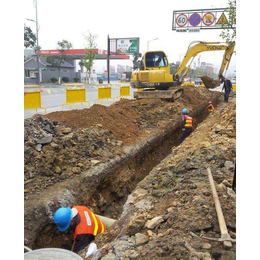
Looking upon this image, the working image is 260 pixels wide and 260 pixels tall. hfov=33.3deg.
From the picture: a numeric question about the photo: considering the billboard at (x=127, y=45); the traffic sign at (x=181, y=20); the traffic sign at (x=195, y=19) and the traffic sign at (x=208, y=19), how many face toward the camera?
4

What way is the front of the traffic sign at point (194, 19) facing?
toward the camera

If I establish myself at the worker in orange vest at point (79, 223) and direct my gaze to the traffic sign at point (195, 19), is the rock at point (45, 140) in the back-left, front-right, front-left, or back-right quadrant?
front-left

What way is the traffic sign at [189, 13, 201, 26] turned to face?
toward the camera

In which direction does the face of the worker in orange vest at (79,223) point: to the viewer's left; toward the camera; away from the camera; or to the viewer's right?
to the viewer's left

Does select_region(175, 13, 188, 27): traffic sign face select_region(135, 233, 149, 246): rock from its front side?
yes

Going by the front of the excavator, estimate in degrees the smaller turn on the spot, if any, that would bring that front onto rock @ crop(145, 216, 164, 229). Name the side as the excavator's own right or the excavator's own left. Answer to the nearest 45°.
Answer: approximately 90° to the excavator's own right

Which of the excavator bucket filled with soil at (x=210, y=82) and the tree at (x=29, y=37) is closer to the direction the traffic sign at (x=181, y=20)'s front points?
the excavator bucket filled with soil

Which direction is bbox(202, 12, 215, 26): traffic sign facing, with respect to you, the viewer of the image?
facing the viewer

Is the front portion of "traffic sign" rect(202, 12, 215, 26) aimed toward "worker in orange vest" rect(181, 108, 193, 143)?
yes

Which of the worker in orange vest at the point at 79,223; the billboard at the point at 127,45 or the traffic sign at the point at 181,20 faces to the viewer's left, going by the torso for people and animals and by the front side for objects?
the worker in orange vest

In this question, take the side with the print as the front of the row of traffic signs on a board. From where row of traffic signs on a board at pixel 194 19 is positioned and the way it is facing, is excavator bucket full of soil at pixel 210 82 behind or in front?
in front

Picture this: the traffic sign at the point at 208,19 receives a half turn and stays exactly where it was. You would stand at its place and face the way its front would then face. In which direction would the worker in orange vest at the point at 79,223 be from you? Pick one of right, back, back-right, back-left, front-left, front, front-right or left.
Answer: back

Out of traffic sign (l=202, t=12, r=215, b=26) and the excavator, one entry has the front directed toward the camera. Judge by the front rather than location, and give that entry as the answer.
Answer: the traffic sign

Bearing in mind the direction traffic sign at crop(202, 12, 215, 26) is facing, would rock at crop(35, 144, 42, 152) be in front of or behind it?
in front

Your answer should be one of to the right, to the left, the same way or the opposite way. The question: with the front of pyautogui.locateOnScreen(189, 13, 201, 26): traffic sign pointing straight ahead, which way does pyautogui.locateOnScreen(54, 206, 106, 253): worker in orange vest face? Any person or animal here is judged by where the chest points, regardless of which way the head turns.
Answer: to the right

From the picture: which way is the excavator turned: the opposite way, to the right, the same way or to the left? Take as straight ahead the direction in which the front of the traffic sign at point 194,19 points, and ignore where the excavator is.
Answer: to the left

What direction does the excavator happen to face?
to the viewer's right
